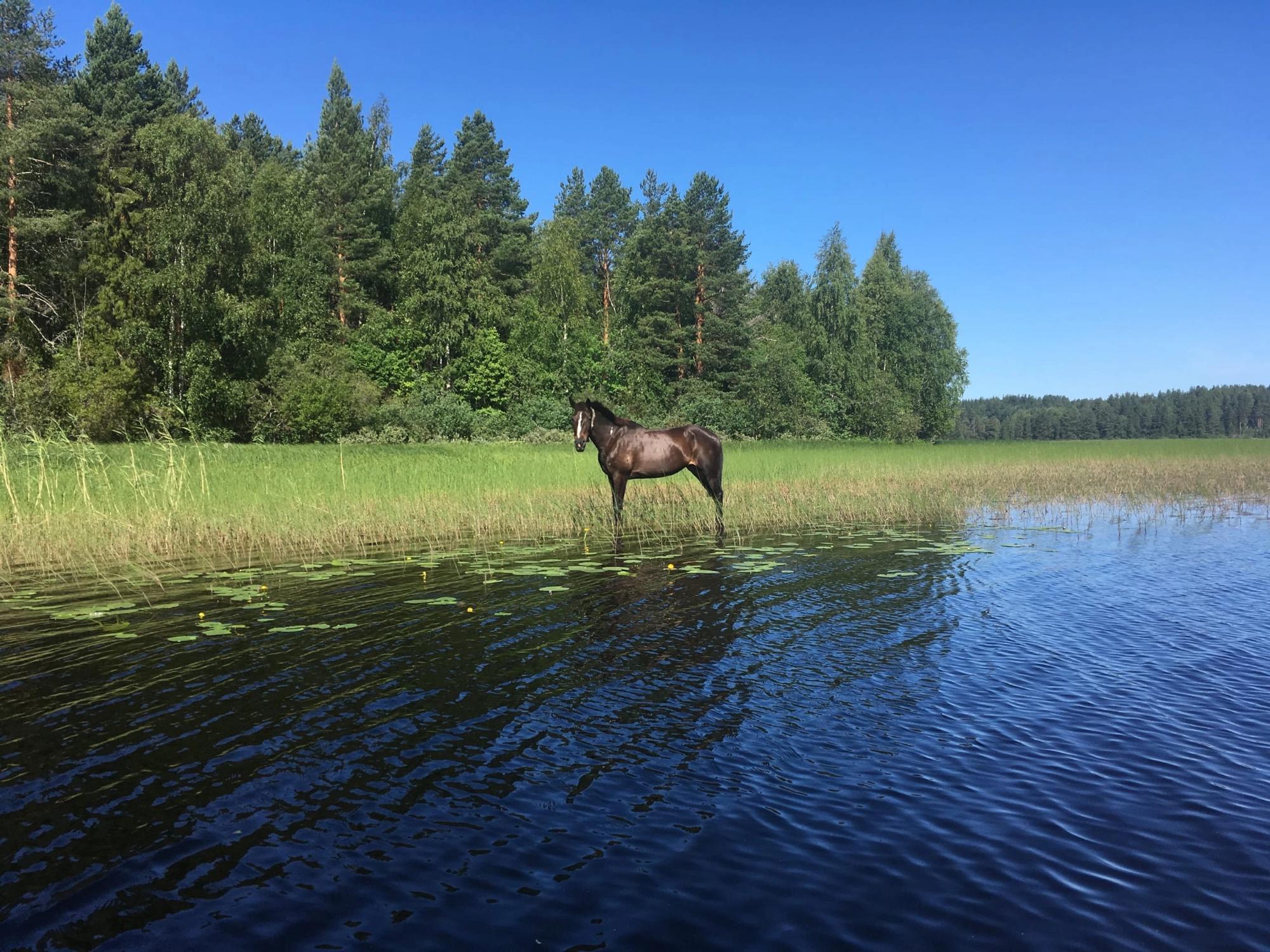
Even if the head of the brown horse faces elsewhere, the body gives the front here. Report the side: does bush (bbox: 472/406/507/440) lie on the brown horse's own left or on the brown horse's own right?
on the brown horse's own right

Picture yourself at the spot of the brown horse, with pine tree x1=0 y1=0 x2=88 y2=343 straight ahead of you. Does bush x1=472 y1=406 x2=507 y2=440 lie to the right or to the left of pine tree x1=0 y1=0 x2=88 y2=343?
right

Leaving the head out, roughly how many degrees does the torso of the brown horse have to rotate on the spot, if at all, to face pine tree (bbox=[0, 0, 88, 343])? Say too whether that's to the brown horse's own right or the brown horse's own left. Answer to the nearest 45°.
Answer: approximately 45° to the brown horse's own right

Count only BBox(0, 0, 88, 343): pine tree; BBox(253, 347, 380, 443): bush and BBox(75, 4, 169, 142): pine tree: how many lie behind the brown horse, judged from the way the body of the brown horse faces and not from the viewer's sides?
0

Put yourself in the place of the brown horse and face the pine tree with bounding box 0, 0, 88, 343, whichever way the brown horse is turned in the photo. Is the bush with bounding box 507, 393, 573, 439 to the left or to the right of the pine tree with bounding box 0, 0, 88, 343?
right

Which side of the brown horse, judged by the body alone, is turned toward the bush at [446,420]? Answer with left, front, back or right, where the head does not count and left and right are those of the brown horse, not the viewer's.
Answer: right

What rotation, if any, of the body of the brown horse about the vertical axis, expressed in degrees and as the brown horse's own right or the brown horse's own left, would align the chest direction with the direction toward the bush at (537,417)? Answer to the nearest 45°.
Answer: approximately 90° to the brown horse's own right

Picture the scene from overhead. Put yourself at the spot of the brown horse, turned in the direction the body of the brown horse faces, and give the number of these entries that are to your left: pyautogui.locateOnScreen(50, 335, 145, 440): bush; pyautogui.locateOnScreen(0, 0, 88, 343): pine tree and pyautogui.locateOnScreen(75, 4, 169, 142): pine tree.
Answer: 0

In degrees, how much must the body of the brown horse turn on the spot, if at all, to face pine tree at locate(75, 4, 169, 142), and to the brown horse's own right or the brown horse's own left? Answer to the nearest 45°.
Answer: approximately 45° to the brown horse's own right

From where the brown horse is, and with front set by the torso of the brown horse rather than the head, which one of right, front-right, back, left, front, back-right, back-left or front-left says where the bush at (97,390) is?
front-right

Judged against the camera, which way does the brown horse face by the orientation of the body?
to the viewer's left
